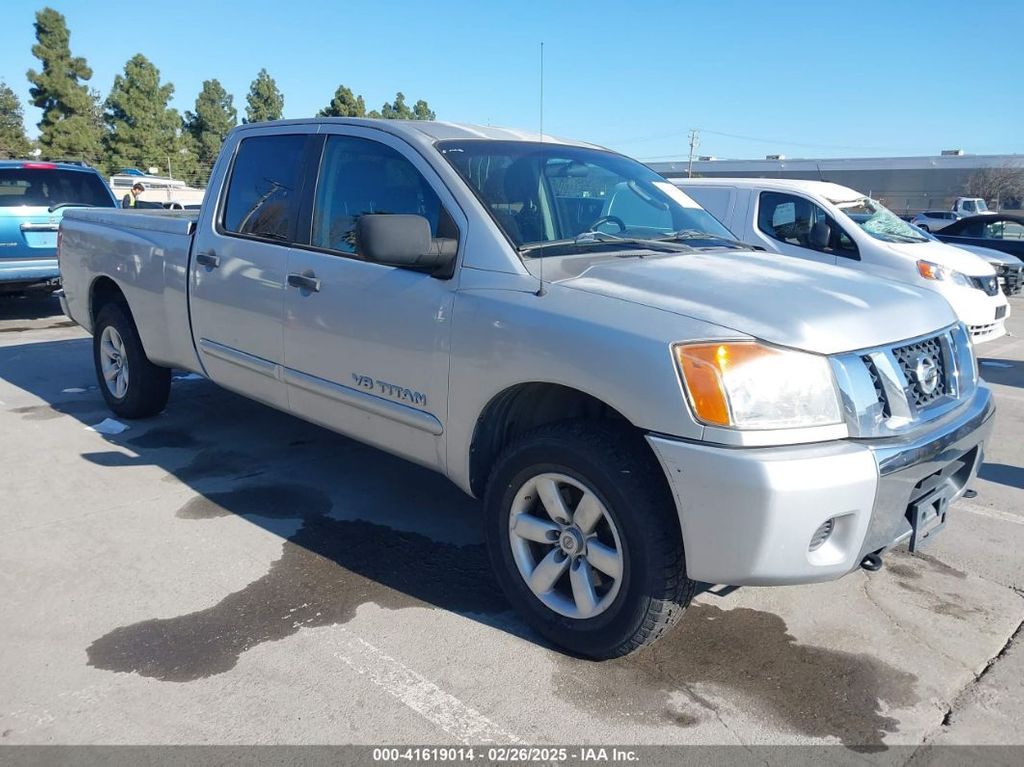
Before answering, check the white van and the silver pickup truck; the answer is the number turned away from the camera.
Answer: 0

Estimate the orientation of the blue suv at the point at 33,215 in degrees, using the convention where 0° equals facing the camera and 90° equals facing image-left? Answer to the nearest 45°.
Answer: approximately 180°

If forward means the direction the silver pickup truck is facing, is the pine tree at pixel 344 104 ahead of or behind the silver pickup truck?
behind

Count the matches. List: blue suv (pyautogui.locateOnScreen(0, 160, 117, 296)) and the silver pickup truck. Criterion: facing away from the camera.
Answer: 1

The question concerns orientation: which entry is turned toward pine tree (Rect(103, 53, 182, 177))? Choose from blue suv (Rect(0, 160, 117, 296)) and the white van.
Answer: the blue suv

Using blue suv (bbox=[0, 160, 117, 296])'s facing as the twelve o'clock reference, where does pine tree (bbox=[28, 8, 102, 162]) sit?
The pine tree is roughly at 12 o'clock from the blue suv.

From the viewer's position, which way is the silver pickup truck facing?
facing the viewer and to the right of the viewer

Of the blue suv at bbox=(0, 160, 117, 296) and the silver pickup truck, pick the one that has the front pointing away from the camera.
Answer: the blue suv

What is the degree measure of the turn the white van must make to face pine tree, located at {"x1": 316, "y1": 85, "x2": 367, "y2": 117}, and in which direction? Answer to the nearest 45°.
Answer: approximately 180°

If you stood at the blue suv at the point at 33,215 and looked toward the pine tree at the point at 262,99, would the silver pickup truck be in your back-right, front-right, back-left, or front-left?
back-right

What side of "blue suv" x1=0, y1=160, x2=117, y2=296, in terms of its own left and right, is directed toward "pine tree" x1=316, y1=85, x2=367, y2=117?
front

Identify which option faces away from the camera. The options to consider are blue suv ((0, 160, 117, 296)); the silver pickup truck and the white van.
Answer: the blue suv

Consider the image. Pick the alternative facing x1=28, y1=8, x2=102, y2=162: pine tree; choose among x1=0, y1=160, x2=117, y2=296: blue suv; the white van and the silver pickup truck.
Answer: the blue suv

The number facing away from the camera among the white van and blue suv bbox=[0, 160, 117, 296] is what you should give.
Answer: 1

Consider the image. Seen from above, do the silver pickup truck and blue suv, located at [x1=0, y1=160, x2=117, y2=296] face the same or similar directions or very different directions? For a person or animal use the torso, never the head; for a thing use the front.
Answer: very different directions

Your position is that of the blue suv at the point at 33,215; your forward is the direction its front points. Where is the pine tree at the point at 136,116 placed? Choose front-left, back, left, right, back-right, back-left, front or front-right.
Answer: front

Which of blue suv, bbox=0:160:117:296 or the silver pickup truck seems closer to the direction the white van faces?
the silver pickup truck
